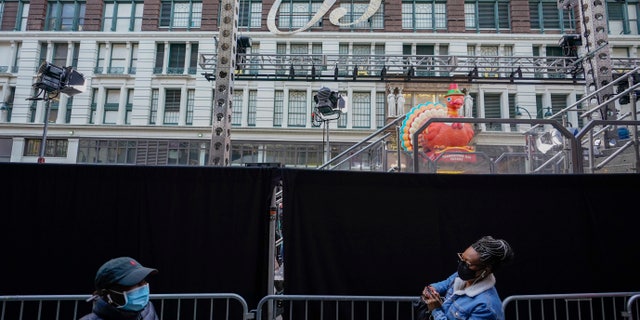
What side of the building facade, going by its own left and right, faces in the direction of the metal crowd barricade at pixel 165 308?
front

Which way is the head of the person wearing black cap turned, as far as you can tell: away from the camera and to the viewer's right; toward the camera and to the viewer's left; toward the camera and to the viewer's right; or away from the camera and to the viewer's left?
toward the camera and to the viewer's right

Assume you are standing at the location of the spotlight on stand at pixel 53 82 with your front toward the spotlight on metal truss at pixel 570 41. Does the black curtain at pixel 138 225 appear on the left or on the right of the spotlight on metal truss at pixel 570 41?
right

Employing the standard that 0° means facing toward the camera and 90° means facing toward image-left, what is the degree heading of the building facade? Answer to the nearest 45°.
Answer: approximately 0°

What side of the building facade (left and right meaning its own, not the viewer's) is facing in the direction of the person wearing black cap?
front

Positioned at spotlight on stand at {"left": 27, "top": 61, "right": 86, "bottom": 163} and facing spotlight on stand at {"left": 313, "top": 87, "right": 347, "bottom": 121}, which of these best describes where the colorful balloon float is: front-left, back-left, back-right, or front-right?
front-right

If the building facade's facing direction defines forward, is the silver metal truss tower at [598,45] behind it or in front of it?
in front

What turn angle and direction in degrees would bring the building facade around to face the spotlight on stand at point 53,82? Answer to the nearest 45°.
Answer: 0° — it already faces it

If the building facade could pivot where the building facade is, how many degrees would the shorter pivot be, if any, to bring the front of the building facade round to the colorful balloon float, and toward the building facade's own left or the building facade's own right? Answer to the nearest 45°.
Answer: approximately 45° to the building facade's own left

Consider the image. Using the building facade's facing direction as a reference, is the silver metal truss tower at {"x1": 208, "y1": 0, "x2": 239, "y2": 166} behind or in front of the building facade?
in front
